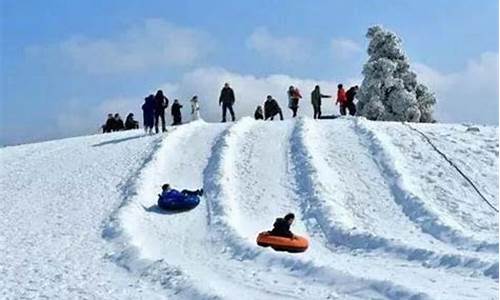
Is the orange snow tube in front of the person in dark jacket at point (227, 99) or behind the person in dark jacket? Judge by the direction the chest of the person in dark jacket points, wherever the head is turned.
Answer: in front

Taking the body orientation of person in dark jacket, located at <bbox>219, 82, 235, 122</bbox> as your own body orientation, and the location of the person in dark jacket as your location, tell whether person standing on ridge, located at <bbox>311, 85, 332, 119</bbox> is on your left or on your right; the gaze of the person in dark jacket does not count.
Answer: on your left

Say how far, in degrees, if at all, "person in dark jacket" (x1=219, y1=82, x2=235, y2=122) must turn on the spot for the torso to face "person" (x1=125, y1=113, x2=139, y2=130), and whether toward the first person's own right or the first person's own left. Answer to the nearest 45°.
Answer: approximately 135° to the first person's own right

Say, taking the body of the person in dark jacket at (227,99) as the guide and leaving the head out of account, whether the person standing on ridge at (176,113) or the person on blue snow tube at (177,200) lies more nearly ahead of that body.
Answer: the person on blue snow tube

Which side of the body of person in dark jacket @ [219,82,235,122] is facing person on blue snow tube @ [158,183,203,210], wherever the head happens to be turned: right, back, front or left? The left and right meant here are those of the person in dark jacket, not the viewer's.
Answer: front

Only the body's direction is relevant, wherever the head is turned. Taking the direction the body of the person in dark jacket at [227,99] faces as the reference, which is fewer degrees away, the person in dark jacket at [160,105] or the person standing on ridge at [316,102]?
the person in dark jacket

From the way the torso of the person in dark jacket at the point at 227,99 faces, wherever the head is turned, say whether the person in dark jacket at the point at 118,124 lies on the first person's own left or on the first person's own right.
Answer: on the first person's own right

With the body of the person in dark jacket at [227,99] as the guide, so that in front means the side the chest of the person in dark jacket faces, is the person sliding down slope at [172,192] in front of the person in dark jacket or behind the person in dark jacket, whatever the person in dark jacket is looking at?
in front

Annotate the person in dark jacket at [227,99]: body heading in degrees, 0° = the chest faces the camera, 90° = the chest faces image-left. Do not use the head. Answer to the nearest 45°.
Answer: approximately 0°

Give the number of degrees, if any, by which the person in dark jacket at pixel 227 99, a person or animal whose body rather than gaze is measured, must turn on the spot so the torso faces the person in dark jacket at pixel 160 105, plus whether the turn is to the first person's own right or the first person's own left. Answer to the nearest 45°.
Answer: approximately 45° to the first person's own right

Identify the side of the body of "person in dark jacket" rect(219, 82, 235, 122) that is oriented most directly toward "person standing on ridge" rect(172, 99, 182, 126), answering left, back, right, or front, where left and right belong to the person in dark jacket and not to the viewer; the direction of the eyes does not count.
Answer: right
